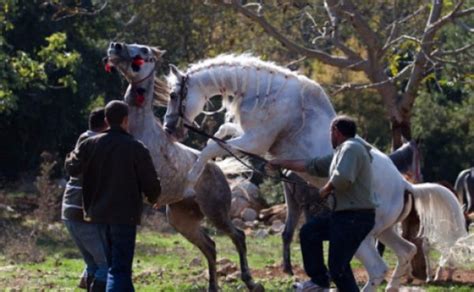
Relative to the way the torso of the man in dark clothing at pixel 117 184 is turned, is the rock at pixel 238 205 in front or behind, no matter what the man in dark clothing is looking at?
in front

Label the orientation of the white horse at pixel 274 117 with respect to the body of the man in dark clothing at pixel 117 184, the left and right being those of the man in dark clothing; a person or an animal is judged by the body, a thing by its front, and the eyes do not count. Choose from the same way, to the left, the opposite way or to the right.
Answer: to the left

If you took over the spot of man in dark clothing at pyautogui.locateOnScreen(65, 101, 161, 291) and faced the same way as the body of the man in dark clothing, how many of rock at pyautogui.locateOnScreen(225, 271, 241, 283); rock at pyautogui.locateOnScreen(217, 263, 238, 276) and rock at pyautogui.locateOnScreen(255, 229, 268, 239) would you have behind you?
0

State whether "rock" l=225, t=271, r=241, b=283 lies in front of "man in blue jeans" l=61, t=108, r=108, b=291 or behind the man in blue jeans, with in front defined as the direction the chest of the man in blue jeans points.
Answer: in front

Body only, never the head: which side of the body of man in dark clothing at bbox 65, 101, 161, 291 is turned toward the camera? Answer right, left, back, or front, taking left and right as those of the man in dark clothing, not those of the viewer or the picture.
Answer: back

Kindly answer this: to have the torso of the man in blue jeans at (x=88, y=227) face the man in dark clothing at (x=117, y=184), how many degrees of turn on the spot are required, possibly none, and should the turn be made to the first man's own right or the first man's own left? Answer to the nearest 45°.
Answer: approximately 135° to the first man's own right

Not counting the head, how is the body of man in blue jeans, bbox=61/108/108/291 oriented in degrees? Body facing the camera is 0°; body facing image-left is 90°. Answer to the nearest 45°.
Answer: approximately 225°

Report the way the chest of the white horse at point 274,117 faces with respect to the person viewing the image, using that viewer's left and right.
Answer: facing to the left of the viewer

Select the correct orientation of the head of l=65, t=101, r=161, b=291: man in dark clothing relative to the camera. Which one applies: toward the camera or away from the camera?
away from the camera

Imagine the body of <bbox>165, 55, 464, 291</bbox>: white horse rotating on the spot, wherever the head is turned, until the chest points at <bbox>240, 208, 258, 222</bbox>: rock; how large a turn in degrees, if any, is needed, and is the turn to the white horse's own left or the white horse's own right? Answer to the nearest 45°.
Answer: approximately 90° to the white horse's own right

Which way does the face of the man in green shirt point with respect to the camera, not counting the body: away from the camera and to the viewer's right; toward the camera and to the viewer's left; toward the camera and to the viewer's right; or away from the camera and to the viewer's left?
away from the camera and to the viewer's left

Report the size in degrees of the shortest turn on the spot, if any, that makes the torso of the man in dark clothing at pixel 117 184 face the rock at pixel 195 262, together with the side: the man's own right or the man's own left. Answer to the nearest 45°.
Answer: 0° — they already face it

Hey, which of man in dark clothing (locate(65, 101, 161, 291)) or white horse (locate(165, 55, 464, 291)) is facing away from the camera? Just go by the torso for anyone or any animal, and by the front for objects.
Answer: the man in dark clothing

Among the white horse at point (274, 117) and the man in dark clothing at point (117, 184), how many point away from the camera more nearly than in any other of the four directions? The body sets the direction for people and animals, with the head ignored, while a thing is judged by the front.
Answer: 1
